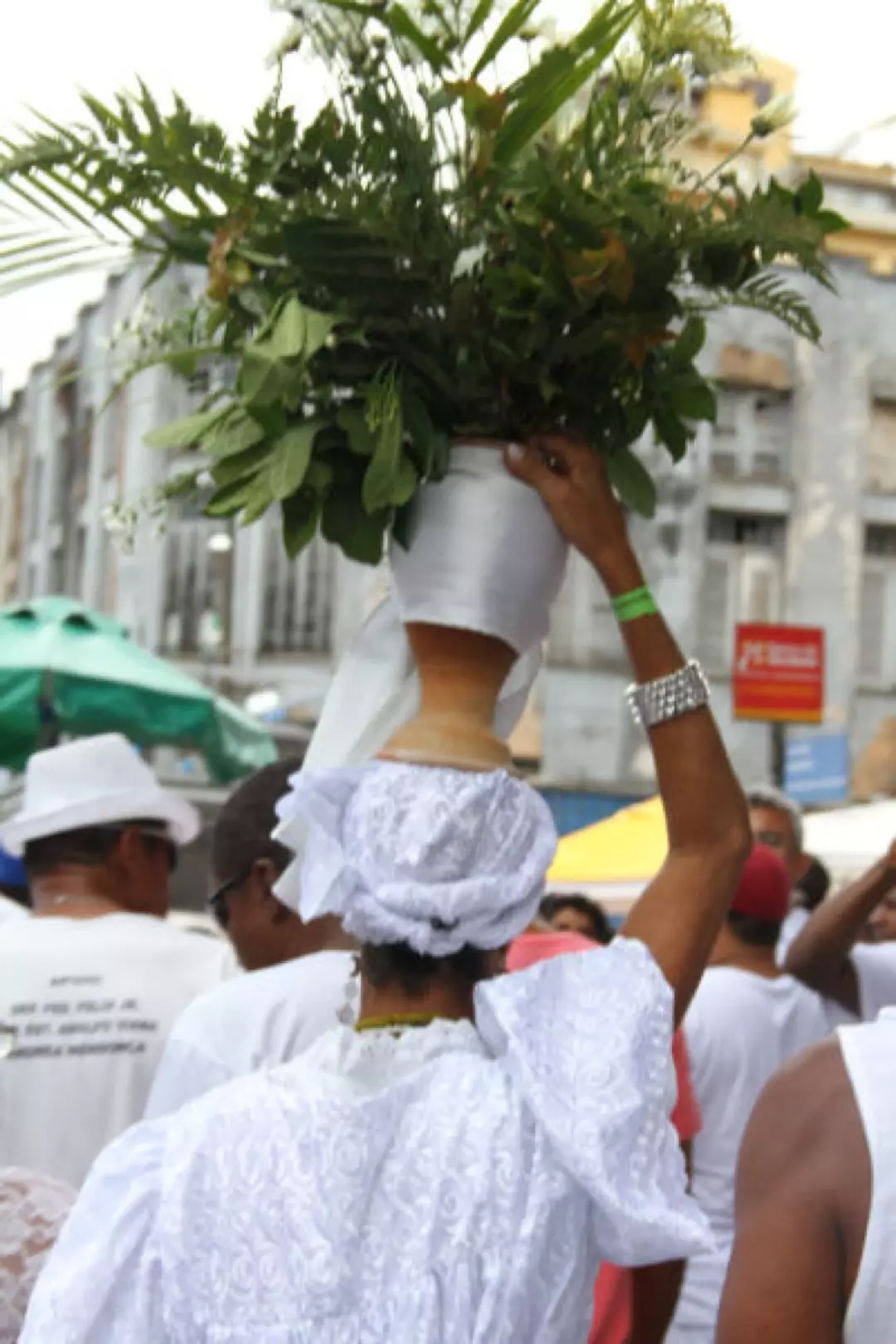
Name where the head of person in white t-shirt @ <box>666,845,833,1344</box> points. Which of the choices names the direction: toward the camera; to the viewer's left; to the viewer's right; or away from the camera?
away from the camera

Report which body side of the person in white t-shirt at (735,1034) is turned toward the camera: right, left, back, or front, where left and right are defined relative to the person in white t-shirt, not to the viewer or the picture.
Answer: back

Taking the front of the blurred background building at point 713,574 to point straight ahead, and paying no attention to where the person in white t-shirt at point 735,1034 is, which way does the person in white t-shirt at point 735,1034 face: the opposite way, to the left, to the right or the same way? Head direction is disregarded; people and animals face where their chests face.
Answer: the opposite way

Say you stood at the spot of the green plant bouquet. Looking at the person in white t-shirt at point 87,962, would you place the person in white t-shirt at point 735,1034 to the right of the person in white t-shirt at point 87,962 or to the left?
right

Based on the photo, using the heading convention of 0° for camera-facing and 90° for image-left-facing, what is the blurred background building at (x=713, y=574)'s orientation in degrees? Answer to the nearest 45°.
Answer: approximately 0°

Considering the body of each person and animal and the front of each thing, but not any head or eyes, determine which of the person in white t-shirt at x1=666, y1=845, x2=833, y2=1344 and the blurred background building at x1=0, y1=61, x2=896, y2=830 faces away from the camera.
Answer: the person in white t-shirt

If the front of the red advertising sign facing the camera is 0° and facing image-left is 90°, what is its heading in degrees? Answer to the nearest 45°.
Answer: approximately 0°

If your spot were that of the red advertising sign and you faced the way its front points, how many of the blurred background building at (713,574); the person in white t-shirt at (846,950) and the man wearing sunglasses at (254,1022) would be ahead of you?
2
